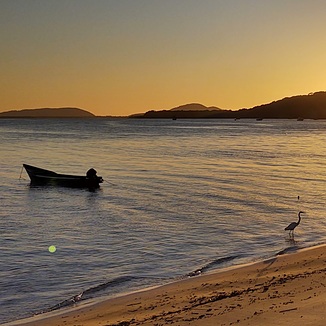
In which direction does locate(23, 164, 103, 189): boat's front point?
to the viewer's left
